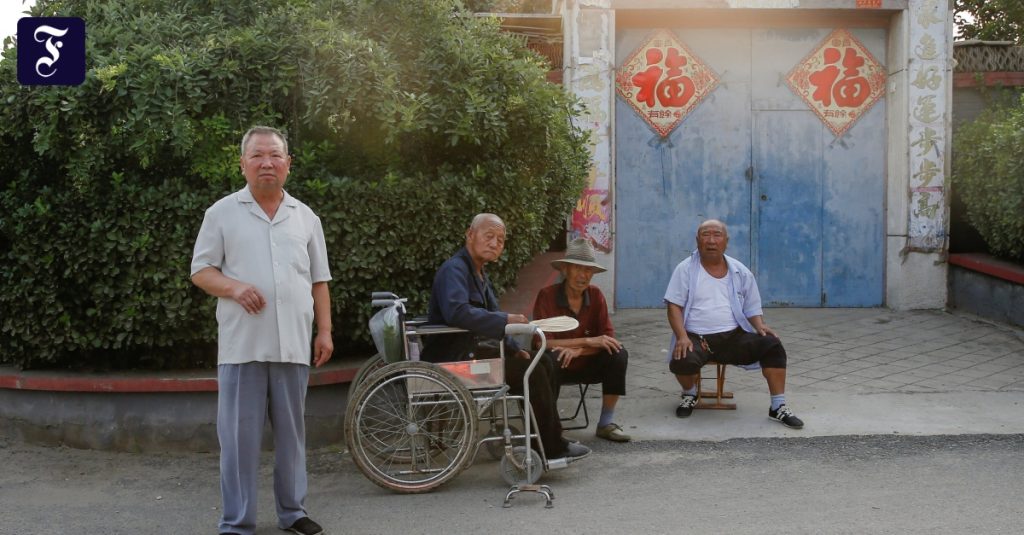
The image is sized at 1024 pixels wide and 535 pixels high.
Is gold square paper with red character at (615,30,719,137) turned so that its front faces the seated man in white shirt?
yes

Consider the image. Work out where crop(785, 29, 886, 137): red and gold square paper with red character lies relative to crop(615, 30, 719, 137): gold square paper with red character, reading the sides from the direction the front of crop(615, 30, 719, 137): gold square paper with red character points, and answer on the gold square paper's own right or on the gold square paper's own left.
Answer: on the gold square paper's own left

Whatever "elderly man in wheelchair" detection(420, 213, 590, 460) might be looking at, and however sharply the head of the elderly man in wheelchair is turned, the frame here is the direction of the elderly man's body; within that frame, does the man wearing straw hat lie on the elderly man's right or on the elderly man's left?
on the elderly man's left

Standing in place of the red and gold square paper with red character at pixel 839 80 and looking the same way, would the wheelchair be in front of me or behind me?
in front

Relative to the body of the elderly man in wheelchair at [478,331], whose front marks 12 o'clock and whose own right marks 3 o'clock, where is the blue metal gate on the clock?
The blue metal gate is roughly at 10 o'clock from the elderly man in wheelchair.

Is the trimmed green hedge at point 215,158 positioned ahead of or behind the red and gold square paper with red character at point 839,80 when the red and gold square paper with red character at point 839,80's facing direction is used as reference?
ahead

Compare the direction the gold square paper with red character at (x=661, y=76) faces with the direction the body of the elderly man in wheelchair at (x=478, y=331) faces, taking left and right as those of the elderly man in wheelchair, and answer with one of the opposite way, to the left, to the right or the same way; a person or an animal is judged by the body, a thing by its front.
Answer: to the right

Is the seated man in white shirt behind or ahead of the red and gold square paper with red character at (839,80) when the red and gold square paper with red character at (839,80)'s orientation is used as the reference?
ahead

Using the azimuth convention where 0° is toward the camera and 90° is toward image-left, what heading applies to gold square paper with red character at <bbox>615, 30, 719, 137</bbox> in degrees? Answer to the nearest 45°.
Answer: approximately 0°

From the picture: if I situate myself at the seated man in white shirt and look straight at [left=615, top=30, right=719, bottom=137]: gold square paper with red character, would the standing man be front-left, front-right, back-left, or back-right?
back-left

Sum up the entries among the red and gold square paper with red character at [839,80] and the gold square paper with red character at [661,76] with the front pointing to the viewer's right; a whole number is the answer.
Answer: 0
